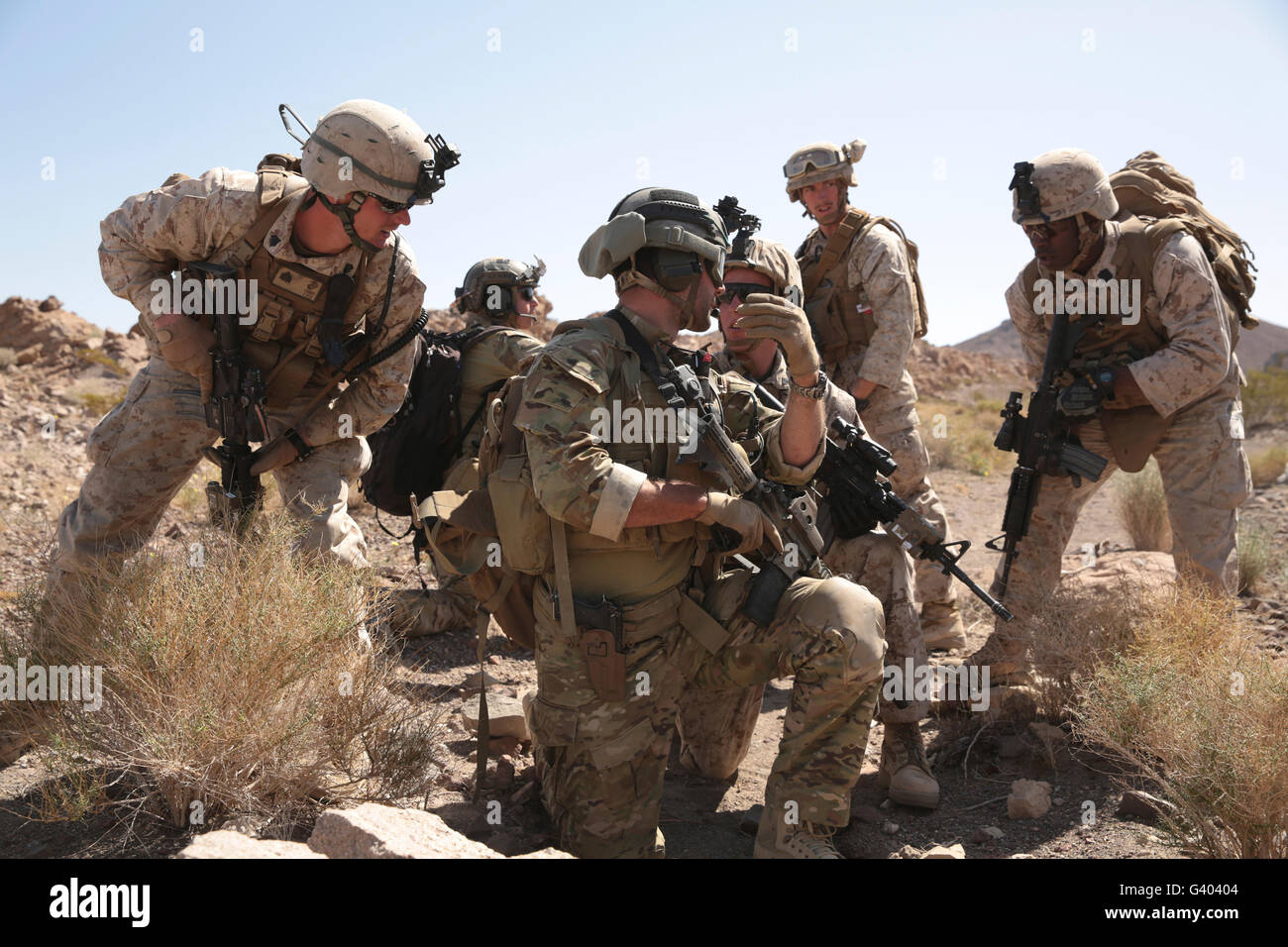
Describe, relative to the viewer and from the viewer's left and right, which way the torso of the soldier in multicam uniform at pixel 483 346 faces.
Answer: facing to the right of the viewer

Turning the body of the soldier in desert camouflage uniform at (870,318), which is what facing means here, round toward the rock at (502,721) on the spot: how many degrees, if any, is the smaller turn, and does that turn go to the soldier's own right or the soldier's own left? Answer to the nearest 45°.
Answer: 0° — they already face it

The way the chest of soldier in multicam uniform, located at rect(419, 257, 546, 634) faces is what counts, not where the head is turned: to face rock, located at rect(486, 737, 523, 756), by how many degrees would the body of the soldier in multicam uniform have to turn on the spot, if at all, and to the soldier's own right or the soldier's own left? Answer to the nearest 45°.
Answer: approximately 90° to the soldier's own right

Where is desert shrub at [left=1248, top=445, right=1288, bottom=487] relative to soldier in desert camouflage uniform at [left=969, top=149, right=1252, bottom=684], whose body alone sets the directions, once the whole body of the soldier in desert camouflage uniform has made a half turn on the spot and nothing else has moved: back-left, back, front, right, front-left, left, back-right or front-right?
front-left

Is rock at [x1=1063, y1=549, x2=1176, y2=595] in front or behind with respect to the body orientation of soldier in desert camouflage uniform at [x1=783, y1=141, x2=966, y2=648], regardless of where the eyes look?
behind

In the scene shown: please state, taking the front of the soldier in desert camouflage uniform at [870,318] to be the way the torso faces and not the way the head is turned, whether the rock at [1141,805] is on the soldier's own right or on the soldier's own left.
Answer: on the soldier's own left

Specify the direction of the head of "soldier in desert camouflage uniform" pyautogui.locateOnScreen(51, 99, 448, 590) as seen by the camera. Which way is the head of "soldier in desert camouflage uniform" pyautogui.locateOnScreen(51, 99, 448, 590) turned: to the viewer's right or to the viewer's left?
to the viewer's right

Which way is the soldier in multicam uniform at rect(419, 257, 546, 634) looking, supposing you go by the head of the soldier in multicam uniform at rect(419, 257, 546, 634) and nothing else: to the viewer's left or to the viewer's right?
to the viewer's right
